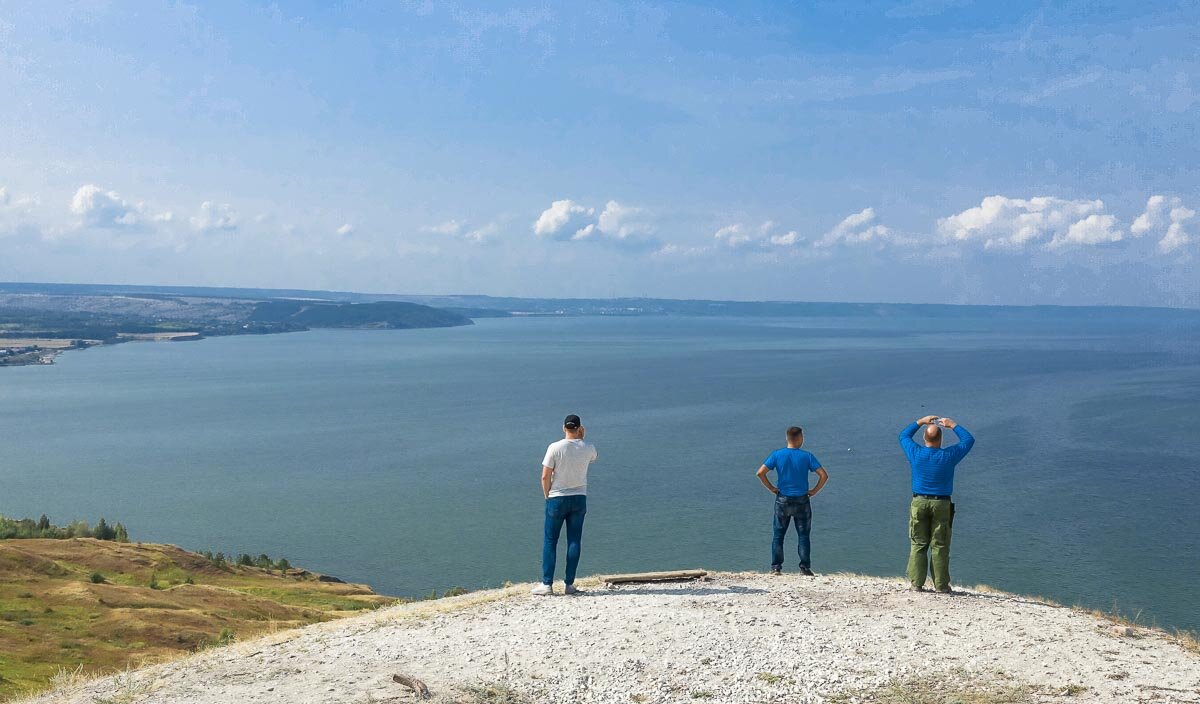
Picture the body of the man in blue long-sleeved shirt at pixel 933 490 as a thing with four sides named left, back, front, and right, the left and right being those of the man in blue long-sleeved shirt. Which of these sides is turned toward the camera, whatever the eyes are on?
back

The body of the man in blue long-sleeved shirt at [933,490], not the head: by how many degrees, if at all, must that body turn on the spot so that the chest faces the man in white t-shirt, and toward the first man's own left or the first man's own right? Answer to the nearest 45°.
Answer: approximately 90° to the first man's own left

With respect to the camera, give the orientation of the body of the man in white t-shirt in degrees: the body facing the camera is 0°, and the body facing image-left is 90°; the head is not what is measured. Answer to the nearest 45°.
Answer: approximately 180°

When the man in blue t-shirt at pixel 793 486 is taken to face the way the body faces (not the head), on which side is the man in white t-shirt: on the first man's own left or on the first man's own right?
on the first man's own left

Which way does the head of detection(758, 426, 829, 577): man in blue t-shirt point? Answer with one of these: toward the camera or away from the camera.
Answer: away from the camera

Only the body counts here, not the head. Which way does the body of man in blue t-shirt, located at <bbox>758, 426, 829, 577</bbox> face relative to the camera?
away from the camera

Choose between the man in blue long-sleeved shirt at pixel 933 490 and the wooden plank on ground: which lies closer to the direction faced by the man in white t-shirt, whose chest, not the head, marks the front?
the wooden plank on ground

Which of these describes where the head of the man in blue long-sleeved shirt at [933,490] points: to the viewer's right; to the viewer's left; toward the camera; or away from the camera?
away from the camera

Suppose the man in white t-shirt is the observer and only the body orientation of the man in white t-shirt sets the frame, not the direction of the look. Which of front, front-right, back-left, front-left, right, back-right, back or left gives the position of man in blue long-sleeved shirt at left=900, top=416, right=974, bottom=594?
right

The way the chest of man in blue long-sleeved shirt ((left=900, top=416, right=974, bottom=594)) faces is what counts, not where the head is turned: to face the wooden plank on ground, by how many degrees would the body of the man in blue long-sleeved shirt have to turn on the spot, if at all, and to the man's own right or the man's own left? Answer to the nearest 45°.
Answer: approximately 90° to the man's own left

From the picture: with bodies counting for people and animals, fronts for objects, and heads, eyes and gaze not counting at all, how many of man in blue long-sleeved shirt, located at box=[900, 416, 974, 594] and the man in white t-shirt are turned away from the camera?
2

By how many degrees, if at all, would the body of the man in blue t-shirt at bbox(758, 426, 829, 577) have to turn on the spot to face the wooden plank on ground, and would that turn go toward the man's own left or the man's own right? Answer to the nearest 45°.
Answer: approximately 90° to the man's own left
